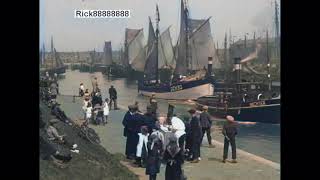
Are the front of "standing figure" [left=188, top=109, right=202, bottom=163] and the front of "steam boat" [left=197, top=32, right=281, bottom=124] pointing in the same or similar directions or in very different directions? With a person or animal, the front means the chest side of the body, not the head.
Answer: very different directions

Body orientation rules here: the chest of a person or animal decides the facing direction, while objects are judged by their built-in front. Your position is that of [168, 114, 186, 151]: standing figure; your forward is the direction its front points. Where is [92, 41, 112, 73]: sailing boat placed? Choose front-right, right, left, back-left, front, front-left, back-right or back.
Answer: front

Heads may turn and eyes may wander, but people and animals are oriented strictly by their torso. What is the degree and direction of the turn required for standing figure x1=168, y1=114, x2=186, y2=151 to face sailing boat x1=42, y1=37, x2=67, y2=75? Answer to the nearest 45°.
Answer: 0° — it already faces it
